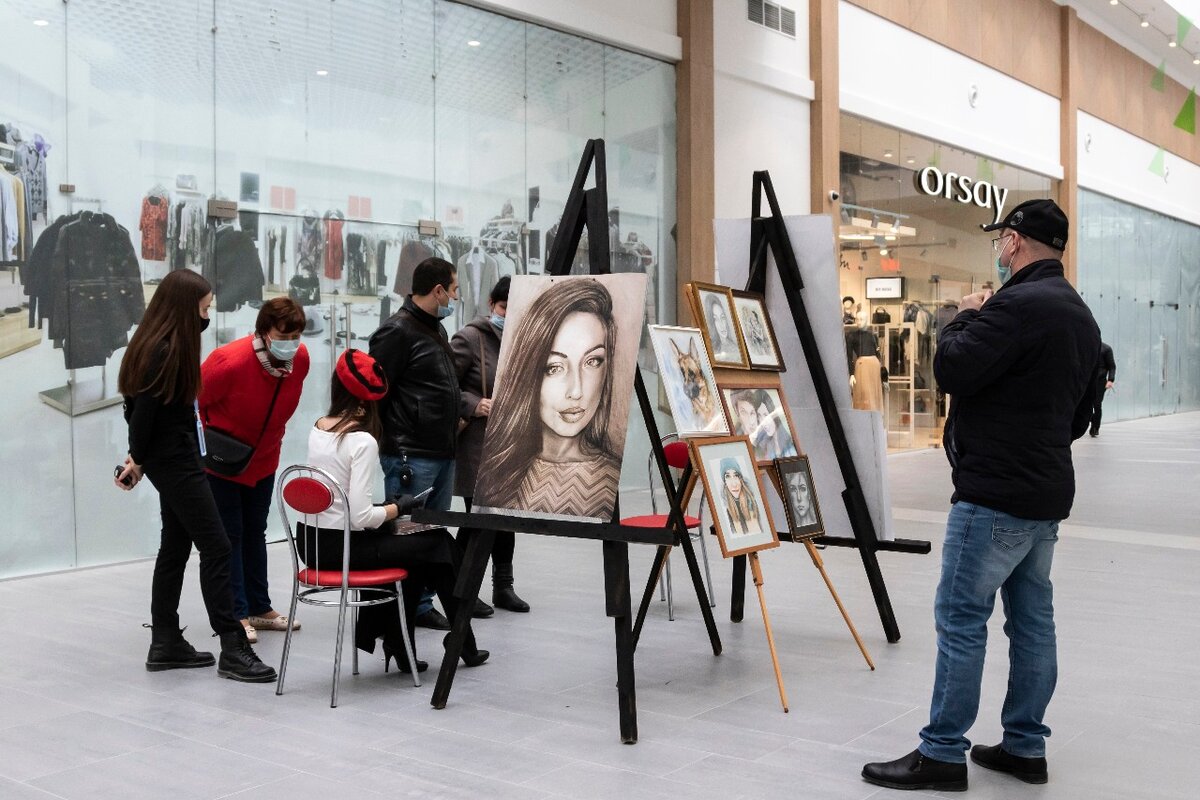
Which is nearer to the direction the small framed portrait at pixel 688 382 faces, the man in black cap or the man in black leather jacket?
the man in black cap

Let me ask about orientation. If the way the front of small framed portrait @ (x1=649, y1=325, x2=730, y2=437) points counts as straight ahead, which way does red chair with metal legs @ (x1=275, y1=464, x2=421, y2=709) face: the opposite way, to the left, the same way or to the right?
to the left

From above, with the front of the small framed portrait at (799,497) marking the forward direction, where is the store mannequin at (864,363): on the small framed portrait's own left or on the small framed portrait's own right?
on the small framed portrait's own left

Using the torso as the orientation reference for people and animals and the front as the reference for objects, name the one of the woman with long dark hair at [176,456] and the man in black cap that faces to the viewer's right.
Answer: the woman with long dark hair

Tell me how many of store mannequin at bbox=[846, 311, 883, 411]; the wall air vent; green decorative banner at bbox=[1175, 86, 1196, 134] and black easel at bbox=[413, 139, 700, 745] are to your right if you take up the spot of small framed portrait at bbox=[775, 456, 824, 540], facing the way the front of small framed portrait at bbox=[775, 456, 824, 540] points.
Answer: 1

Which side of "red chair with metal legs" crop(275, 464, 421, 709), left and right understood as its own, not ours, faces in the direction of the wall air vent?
front

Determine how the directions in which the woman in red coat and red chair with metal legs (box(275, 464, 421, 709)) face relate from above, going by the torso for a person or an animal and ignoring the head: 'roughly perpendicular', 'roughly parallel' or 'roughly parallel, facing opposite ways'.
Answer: roughly perpendicular

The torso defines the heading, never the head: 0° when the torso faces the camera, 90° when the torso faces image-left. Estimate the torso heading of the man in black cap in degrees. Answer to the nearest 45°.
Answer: approximately 135°

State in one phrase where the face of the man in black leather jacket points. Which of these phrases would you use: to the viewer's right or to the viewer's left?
to the viewer's right

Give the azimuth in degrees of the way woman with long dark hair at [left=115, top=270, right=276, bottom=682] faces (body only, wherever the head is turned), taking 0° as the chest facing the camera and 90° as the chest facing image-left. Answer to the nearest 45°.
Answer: approximately 270°
